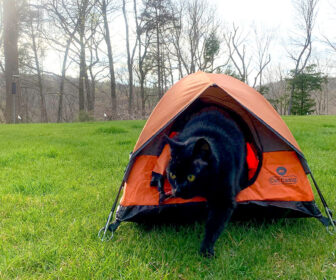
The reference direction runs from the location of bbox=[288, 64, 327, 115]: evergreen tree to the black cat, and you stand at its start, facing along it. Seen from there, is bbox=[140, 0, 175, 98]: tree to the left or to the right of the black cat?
right

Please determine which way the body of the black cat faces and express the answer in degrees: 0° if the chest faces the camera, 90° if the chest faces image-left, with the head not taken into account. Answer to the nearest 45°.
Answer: approximately 45°

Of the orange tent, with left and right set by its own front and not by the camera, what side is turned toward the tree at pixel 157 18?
back

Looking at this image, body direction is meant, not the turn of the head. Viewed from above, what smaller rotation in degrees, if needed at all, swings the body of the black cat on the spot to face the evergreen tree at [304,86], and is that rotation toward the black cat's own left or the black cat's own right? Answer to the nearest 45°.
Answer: approximately 135° to the black cat's own right

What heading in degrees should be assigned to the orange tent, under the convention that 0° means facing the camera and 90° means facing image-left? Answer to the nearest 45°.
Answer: approximately 0°

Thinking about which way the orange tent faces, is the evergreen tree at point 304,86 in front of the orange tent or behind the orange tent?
behind

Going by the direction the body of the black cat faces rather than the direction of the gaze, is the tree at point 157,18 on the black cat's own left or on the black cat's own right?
on the black cat's own right
